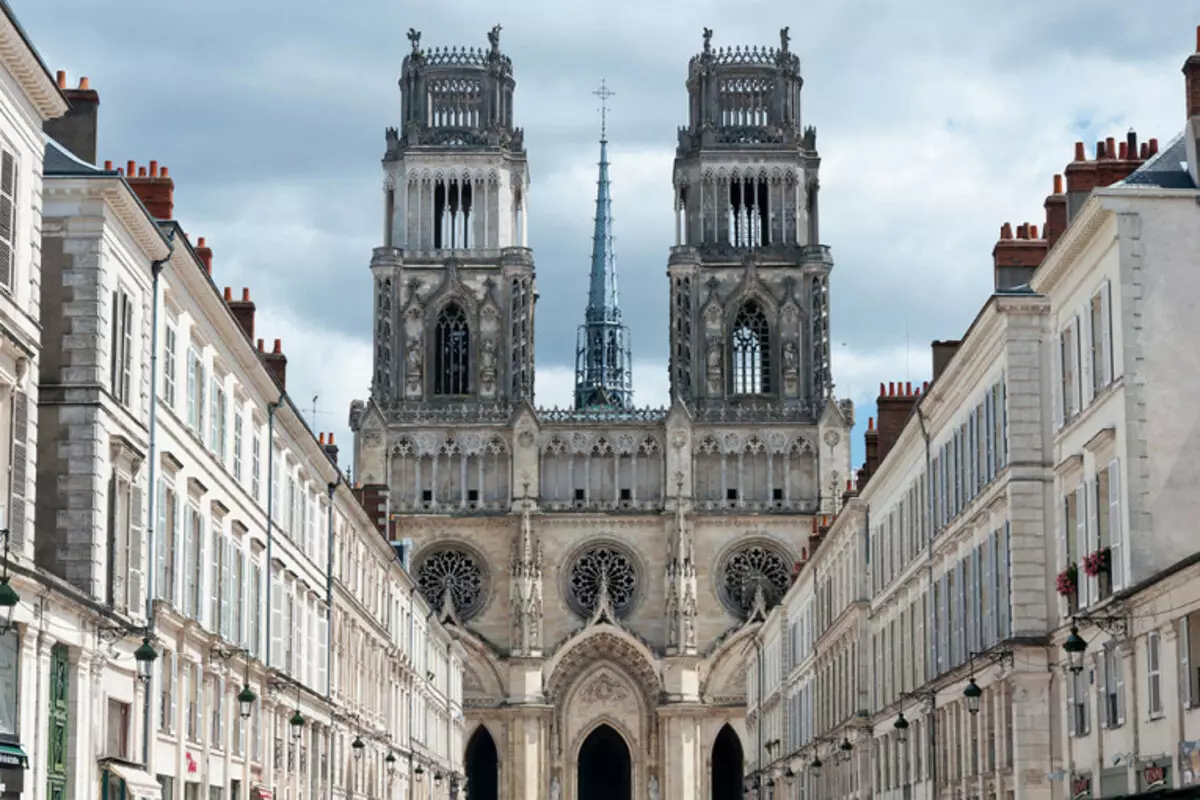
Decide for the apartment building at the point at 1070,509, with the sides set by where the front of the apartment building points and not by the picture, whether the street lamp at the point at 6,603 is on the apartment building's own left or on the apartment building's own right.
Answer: on the apartment building's own left

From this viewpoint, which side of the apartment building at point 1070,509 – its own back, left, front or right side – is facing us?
left

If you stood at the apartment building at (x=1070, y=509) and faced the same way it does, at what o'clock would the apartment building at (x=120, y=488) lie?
the apartment building at (x=120, y=488) is roughly at 11 o'clock from the apartment building at (x=1070, y=509).
